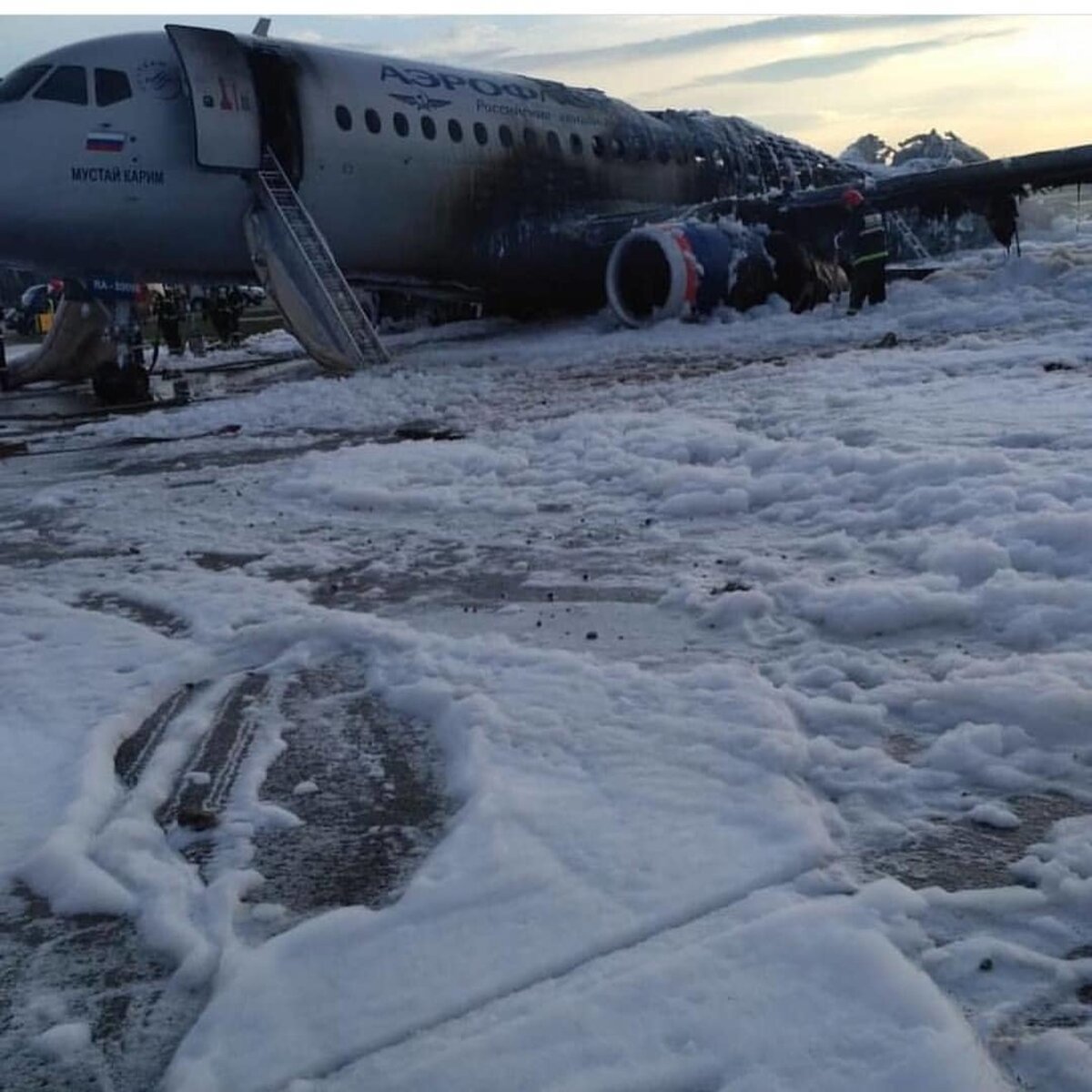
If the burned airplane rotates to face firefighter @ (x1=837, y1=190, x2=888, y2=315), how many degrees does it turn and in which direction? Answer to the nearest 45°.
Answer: approximately 135° to its left

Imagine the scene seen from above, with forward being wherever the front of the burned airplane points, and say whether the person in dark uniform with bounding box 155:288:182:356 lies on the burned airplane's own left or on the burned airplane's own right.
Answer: on the burned airplane's own right

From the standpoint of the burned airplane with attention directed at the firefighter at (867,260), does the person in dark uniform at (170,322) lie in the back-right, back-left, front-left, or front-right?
back-left
